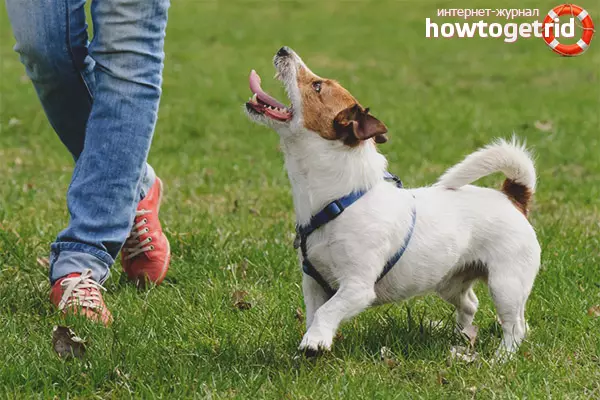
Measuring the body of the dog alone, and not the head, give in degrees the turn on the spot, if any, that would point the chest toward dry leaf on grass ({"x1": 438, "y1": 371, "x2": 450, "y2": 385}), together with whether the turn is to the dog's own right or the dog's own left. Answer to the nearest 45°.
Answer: approximately 135° to the dog's own left

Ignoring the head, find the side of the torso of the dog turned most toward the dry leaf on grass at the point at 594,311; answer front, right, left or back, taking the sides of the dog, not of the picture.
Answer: back

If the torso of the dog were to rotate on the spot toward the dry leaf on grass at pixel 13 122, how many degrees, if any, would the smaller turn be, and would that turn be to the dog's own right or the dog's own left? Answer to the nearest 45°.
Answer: approximately 45° to the dog's own right

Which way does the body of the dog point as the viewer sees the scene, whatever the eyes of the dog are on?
to the viewer's left

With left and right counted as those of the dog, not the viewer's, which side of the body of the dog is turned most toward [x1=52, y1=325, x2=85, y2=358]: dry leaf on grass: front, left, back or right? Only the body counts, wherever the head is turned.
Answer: front

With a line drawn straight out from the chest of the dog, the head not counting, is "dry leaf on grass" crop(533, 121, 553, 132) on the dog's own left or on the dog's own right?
on the dog's own right
